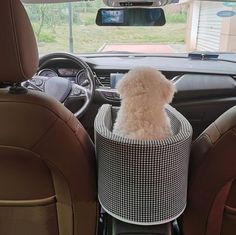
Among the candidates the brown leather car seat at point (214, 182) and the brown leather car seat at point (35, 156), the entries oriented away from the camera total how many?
2

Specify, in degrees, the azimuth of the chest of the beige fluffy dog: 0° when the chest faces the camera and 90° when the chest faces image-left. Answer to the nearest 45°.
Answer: approximately 180°

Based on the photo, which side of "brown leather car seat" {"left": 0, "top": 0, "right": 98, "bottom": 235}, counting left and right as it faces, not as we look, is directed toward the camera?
back

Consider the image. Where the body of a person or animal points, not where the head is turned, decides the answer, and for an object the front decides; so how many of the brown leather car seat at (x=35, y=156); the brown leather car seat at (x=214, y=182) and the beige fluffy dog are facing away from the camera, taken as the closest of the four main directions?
3

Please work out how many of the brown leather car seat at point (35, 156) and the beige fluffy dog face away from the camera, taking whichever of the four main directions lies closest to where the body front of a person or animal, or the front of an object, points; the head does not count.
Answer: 2

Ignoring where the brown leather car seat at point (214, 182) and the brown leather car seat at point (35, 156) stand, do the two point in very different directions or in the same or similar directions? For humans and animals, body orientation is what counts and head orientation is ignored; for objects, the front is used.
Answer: same or similar directions

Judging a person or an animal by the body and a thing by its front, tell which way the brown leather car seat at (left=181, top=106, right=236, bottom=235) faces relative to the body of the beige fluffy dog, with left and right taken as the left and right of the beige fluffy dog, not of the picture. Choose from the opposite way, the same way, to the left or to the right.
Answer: the same way

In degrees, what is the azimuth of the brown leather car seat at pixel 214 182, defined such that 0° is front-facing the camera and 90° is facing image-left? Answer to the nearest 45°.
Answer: approximately 180°
